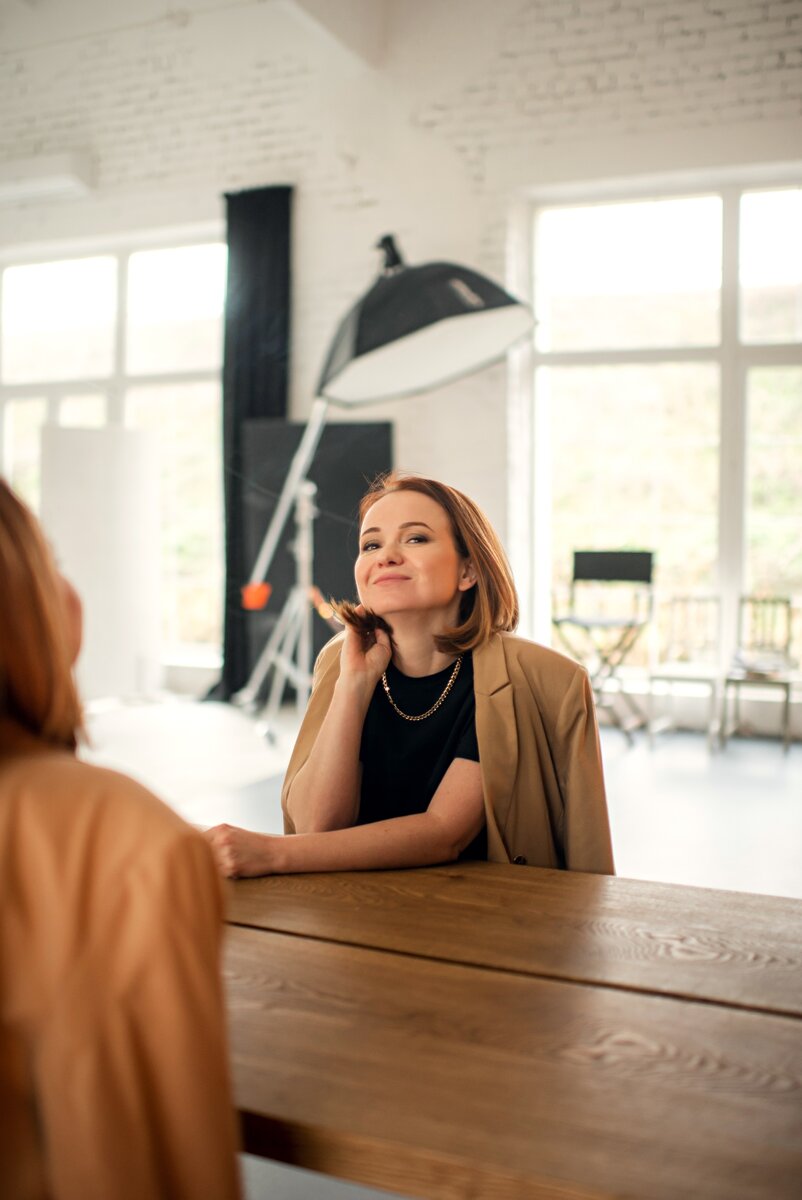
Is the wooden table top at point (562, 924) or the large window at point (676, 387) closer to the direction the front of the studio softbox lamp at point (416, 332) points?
the wooden table top

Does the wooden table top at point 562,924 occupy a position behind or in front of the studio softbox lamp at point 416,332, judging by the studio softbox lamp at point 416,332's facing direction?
in front

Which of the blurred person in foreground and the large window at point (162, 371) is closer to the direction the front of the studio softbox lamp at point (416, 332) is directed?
the blurred person in foreground

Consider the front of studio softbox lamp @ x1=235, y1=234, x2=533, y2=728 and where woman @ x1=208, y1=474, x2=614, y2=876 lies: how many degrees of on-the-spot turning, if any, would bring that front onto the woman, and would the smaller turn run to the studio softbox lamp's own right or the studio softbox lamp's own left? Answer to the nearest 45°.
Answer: approximately 45° to the studio softbox lamp's own right

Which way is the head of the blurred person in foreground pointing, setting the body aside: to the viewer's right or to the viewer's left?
to the viewer's right

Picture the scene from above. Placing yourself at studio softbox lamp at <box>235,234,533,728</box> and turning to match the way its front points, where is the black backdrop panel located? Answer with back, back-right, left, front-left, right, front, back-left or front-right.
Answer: back-left

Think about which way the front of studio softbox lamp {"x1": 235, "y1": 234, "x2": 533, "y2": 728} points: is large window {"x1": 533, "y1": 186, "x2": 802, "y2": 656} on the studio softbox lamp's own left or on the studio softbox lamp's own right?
on the studio softbox lamp's own left

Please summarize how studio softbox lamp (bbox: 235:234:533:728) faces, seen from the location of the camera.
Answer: facing the viewer and to the right of the viewer
